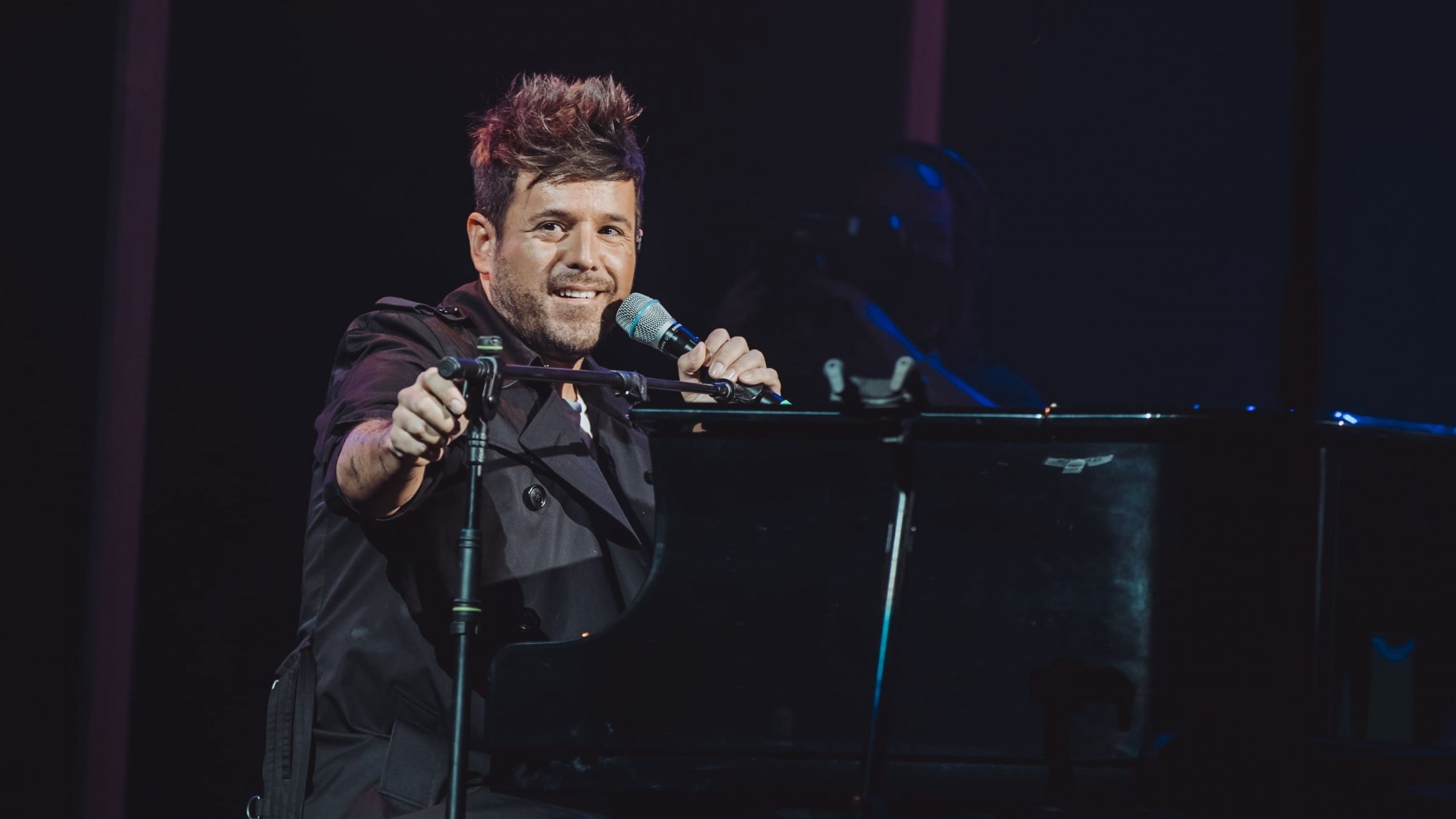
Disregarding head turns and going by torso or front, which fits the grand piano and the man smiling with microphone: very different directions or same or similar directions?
very different directions

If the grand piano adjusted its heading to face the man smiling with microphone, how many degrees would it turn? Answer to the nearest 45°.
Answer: approximately 45° to its right

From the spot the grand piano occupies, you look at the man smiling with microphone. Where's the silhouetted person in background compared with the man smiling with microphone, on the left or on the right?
right

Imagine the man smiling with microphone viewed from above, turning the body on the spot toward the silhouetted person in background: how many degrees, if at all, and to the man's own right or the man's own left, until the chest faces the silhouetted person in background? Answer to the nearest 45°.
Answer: approximately 90° to the man's own left

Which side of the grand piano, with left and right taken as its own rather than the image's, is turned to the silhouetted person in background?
right

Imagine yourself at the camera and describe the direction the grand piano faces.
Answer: facing to the left of the viewer

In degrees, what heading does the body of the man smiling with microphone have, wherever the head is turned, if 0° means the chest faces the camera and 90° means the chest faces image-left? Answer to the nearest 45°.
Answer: approximately 315°
